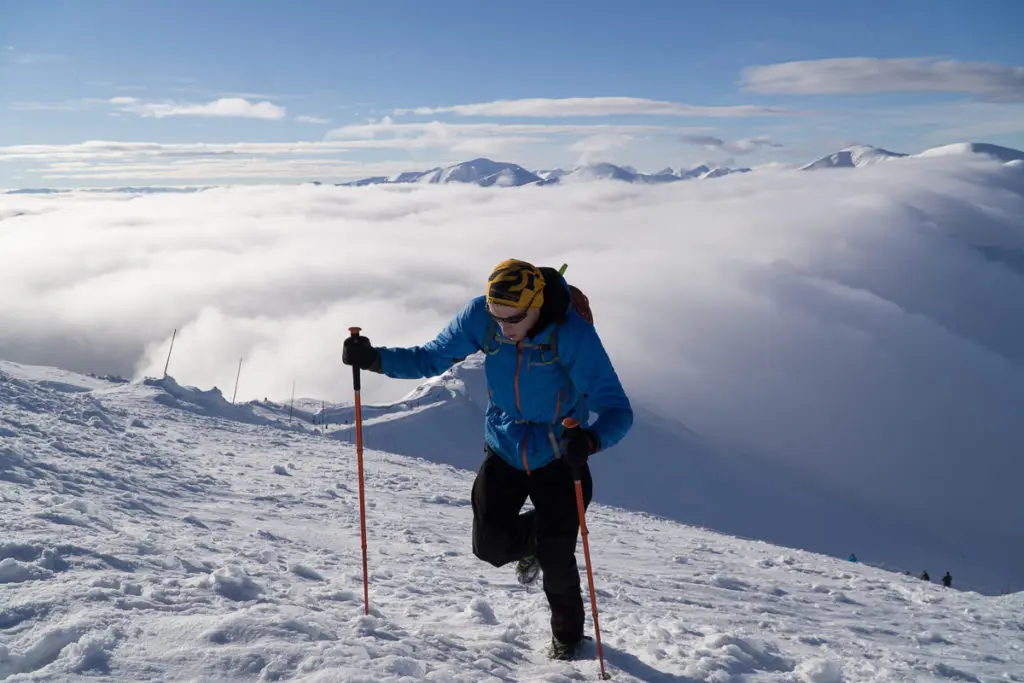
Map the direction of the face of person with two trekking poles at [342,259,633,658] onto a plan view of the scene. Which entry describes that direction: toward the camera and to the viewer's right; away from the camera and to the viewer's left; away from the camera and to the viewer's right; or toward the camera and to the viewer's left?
toward the camera and to the viewer's left
